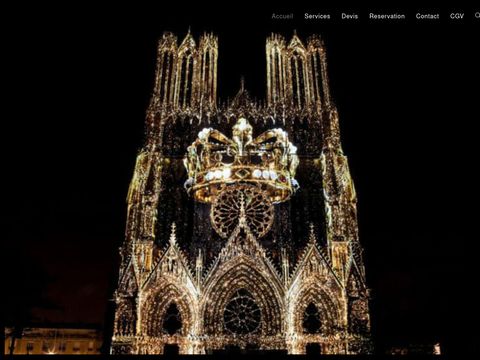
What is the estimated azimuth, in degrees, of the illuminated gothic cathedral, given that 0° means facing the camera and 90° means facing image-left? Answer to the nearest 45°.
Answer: approximately 0°
